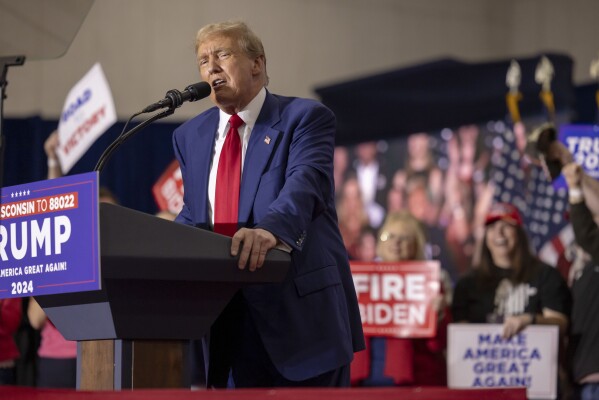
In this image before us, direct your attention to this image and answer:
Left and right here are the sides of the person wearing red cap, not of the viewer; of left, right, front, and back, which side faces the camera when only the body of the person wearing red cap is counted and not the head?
front

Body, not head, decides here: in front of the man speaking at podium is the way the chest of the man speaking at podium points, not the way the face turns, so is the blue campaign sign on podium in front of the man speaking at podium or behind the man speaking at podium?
in front

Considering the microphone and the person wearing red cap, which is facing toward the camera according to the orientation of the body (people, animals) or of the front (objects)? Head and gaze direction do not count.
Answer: the person wearing red cap

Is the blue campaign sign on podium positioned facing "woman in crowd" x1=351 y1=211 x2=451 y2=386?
no

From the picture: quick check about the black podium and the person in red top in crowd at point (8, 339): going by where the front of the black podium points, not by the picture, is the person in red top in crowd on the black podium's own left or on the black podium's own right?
on the black podium's own right

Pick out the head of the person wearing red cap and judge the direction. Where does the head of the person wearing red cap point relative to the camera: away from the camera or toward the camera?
toward the camera

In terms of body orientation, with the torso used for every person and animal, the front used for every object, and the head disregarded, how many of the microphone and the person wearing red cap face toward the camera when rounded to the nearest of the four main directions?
1

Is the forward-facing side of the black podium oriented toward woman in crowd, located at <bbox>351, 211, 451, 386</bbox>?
no

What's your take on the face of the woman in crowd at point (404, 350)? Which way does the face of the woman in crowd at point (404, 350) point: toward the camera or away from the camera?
toward the camera

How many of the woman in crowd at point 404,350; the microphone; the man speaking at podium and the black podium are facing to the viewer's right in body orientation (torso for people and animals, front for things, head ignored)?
1

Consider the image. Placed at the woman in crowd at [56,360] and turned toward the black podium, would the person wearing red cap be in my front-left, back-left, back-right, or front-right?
front-left

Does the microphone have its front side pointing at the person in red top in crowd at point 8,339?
no

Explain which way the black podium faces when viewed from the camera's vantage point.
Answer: facing the viewer and to the left of the viewer

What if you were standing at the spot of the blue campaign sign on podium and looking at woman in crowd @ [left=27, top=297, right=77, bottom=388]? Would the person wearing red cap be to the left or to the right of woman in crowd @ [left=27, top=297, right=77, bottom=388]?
right

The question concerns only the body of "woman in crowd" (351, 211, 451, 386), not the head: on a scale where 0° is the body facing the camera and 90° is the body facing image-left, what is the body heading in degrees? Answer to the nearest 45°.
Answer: approximately 45°

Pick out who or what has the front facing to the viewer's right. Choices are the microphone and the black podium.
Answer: the microphone

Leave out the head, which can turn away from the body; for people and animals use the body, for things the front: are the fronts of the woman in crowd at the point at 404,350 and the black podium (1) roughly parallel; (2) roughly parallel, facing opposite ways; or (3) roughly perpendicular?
roughly parallel
